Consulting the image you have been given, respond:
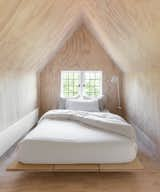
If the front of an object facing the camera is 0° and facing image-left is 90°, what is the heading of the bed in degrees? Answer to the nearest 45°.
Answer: approximately 0°
